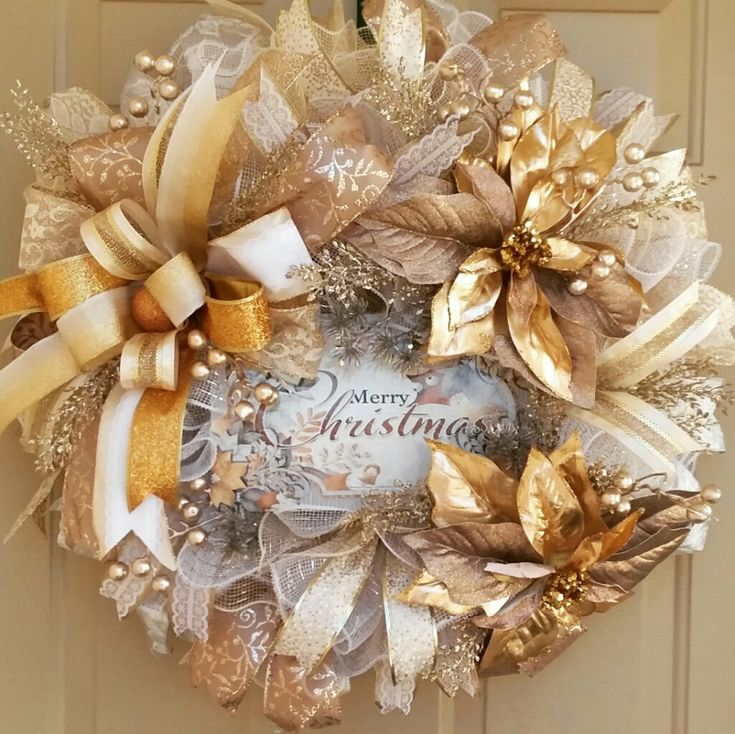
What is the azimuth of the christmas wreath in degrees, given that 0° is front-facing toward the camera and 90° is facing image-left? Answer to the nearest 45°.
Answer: approximately 0°
